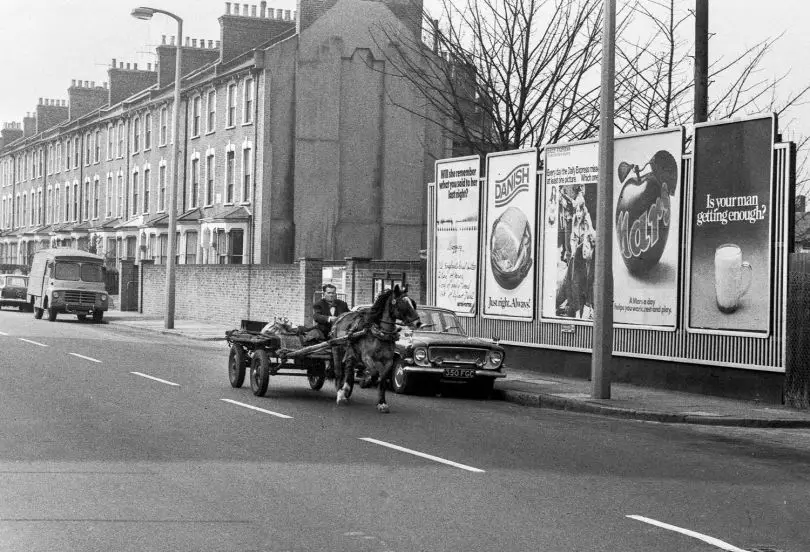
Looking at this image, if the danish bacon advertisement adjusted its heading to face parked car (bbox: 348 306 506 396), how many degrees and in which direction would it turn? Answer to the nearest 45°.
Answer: approximately 45° to its left

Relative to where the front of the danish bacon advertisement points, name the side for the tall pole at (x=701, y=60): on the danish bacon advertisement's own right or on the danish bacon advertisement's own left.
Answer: on the danish bacon advertisement's own left

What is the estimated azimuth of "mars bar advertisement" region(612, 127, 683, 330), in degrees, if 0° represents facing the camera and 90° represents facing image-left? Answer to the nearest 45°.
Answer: approximately 45°

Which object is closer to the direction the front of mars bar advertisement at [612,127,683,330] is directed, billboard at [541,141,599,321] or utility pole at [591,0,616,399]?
the utility pole

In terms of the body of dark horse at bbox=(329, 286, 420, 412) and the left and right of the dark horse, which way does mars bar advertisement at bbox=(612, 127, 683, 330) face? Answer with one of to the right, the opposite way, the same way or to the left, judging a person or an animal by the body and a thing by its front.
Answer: to the right

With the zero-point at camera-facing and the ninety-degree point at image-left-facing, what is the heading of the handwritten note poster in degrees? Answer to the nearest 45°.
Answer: approximately 45°

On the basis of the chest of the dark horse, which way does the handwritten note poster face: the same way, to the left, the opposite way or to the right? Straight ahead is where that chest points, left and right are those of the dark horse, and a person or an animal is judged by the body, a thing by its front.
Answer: to the right

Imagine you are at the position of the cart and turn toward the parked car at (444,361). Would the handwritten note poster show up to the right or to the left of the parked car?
left
